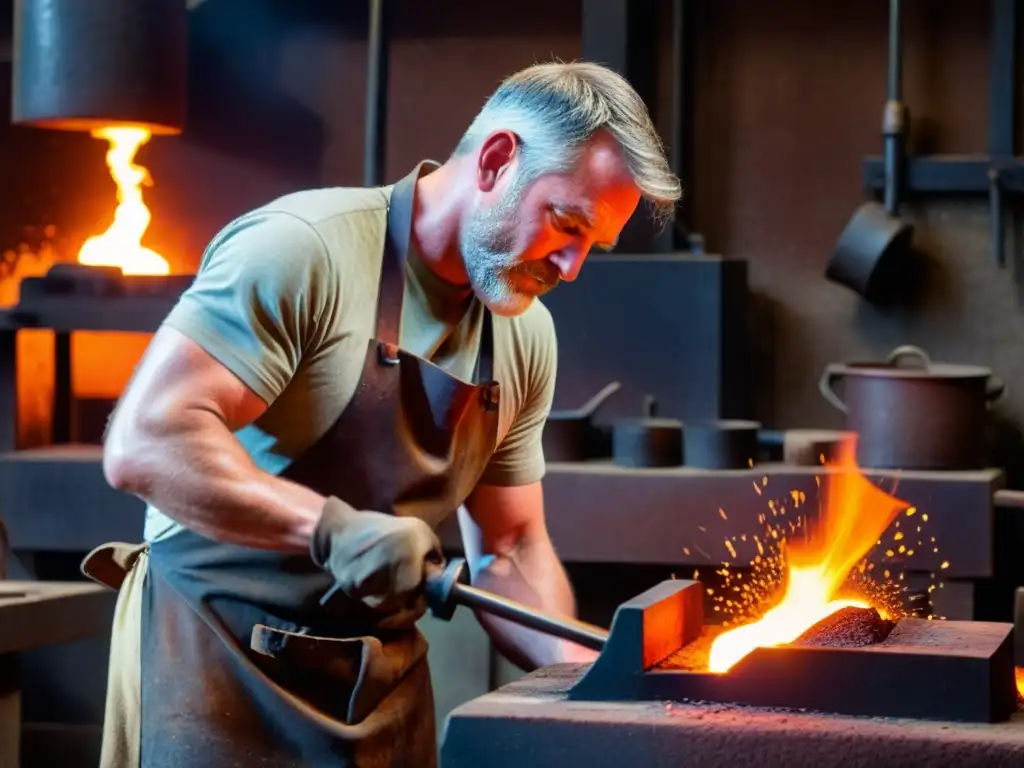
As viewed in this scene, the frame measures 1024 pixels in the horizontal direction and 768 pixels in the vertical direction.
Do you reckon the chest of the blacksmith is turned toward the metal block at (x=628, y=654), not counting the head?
yes

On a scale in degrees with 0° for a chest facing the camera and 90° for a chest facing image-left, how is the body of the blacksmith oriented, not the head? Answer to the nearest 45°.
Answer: approximately 315°

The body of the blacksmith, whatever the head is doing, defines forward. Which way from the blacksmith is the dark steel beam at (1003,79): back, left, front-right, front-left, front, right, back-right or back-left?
left

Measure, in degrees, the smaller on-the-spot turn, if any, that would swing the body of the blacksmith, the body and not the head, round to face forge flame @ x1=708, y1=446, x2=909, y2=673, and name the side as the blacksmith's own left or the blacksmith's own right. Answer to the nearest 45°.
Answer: approximately 45° to the blacksmith's own left

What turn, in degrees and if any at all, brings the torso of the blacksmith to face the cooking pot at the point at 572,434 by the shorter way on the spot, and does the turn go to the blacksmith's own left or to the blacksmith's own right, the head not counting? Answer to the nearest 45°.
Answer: approximately 135° to the blacksmith's own left

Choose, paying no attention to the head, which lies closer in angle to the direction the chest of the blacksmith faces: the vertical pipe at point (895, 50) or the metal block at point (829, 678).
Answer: the metal block

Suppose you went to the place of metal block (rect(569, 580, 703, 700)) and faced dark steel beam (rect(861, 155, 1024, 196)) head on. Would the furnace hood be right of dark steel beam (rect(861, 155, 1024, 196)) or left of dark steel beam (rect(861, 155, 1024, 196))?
left

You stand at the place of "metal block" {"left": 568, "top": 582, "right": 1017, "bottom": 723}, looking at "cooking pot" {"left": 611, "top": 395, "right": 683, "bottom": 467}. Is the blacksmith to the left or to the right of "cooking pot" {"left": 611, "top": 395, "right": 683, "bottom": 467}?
left

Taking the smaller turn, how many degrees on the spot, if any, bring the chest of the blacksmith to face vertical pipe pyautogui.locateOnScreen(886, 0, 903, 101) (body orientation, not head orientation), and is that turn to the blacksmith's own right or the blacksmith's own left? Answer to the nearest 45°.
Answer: approximately 90° to the blacksmith's own left

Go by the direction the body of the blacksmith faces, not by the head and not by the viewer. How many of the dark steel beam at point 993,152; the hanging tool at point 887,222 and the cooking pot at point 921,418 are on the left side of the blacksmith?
3

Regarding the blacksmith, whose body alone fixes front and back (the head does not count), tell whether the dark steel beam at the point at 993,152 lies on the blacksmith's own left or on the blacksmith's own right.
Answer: on the blacksmith's own left

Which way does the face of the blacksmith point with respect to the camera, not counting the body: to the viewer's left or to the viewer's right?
to the viewer's right

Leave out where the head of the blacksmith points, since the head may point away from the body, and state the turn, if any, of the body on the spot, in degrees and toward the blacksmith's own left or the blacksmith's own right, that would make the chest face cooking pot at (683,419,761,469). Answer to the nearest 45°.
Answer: approximately 90° to the blacksmith's own left

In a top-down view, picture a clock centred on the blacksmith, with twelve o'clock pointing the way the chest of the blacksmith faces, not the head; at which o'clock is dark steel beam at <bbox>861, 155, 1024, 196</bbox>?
The dark steel beam is roughly at 9 o'clock from the blacksmith.
